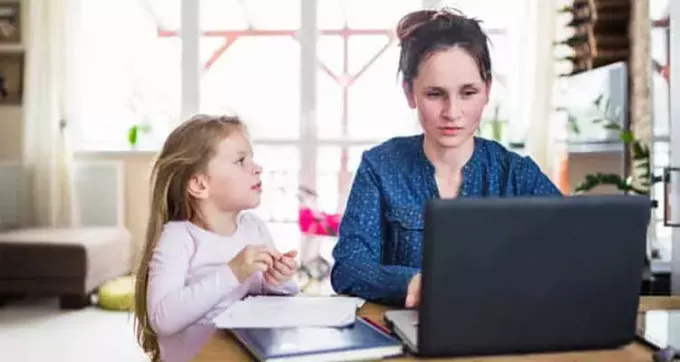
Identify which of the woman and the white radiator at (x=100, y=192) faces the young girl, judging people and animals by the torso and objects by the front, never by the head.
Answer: the white radiator

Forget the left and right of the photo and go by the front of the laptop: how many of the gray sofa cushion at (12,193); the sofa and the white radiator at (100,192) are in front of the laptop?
3

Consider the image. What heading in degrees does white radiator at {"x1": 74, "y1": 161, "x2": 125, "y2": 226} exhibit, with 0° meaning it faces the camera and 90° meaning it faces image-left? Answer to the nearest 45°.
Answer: approximately 0°

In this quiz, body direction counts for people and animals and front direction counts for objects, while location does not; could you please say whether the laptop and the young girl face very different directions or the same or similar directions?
very different directions

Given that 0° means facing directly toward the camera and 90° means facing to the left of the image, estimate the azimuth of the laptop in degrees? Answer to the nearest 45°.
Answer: approximately 135°

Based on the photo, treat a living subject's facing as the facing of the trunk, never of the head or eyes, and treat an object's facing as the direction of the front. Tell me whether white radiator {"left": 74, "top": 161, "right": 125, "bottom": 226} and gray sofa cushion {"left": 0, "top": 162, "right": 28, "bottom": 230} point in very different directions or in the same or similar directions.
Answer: same or similar directions

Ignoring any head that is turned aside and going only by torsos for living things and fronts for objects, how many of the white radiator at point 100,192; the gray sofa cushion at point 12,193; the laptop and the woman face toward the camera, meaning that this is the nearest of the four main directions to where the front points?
3

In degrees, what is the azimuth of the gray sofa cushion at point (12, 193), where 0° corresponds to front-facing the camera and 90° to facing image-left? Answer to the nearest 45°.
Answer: approximately 0°

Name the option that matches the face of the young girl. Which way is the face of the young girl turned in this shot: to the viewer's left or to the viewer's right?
to the viewer's right

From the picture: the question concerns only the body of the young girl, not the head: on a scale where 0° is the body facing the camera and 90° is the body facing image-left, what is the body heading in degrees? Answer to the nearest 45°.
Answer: approximately 315°

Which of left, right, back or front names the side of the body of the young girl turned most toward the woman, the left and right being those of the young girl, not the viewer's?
front

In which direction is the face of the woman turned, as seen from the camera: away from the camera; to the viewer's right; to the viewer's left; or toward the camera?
toward the camera
